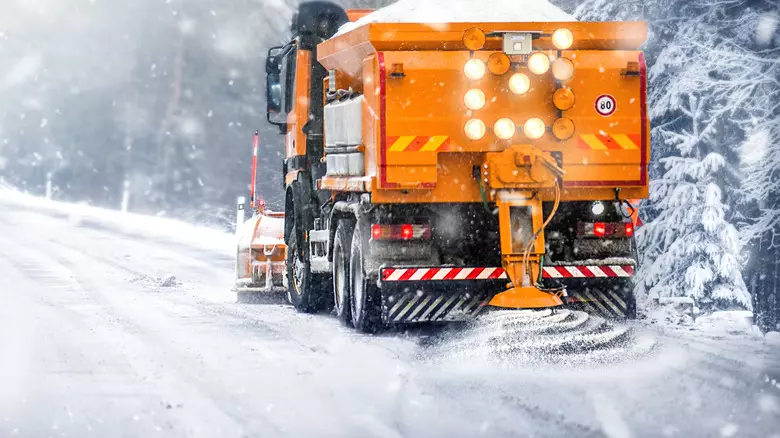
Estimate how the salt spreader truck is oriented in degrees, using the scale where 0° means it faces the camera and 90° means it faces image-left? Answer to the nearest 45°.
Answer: approximately 180°

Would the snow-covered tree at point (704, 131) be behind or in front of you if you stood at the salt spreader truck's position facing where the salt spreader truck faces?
in front
